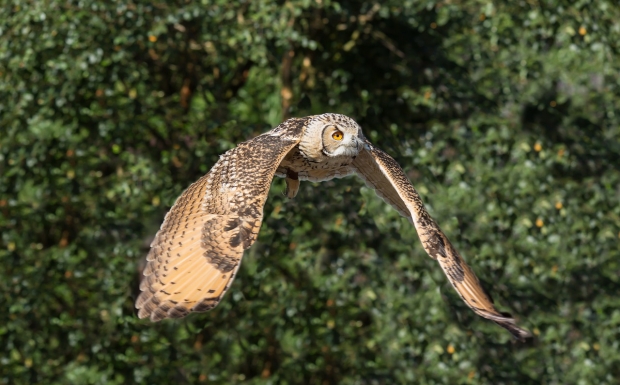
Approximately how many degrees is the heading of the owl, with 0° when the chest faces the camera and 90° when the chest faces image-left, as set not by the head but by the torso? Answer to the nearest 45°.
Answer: approximately 315°
